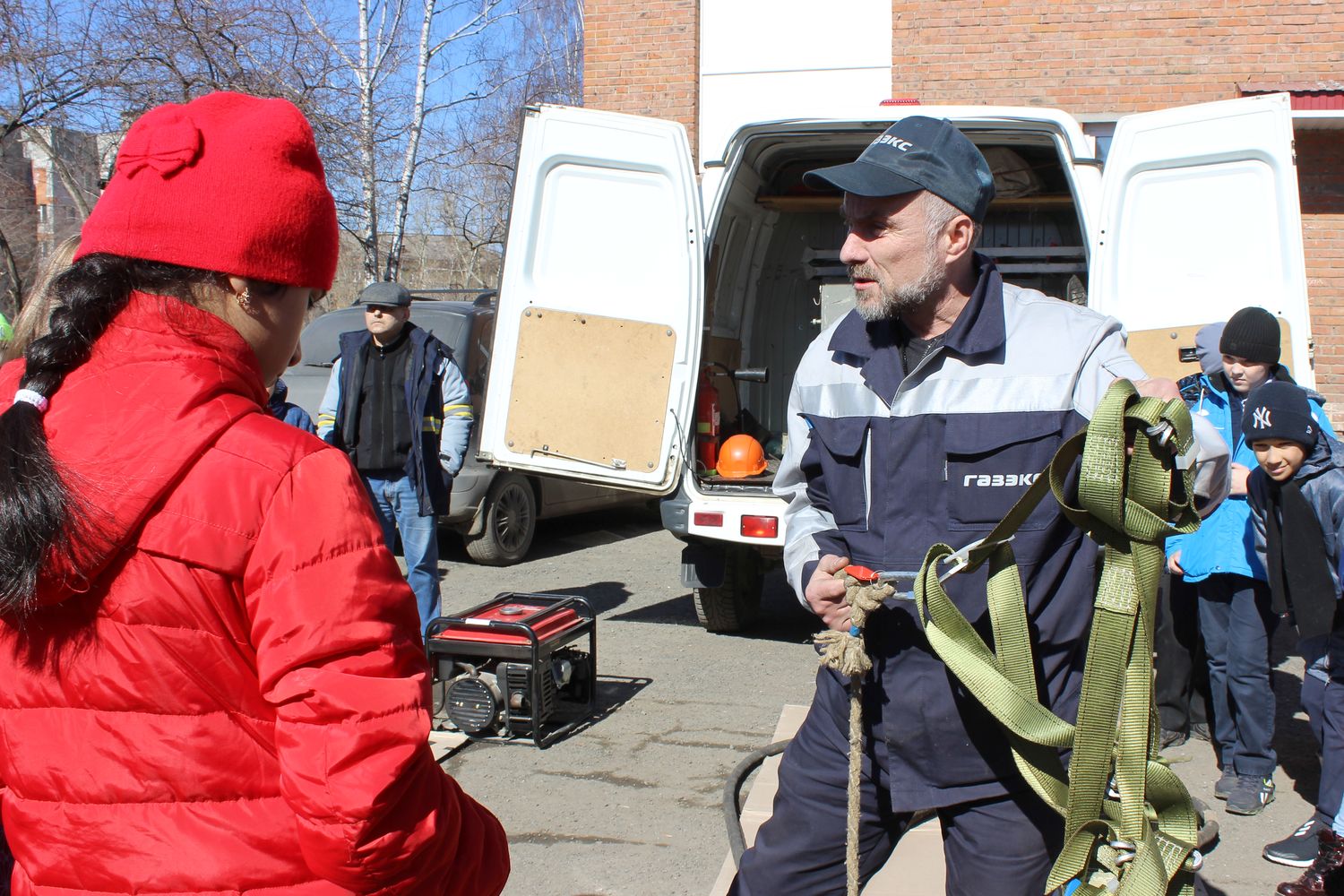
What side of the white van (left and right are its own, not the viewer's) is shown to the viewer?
back

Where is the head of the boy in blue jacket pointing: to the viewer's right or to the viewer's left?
to the viewer's left

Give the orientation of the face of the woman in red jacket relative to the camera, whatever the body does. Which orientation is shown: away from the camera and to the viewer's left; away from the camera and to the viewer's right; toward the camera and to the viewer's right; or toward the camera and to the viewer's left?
away from the camera and to the viewer's right

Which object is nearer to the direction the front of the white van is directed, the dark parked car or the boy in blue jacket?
the dark parked car

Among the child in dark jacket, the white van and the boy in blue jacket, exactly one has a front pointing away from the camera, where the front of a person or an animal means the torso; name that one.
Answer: the white van

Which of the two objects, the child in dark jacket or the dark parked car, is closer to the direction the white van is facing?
the dark parked car

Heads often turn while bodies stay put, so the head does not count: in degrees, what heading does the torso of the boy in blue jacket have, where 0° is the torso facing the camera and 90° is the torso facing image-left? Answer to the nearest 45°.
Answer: approximately 45°

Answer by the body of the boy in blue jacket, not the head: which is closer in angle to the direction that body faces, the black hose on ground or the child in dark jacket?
the black hose on ground
